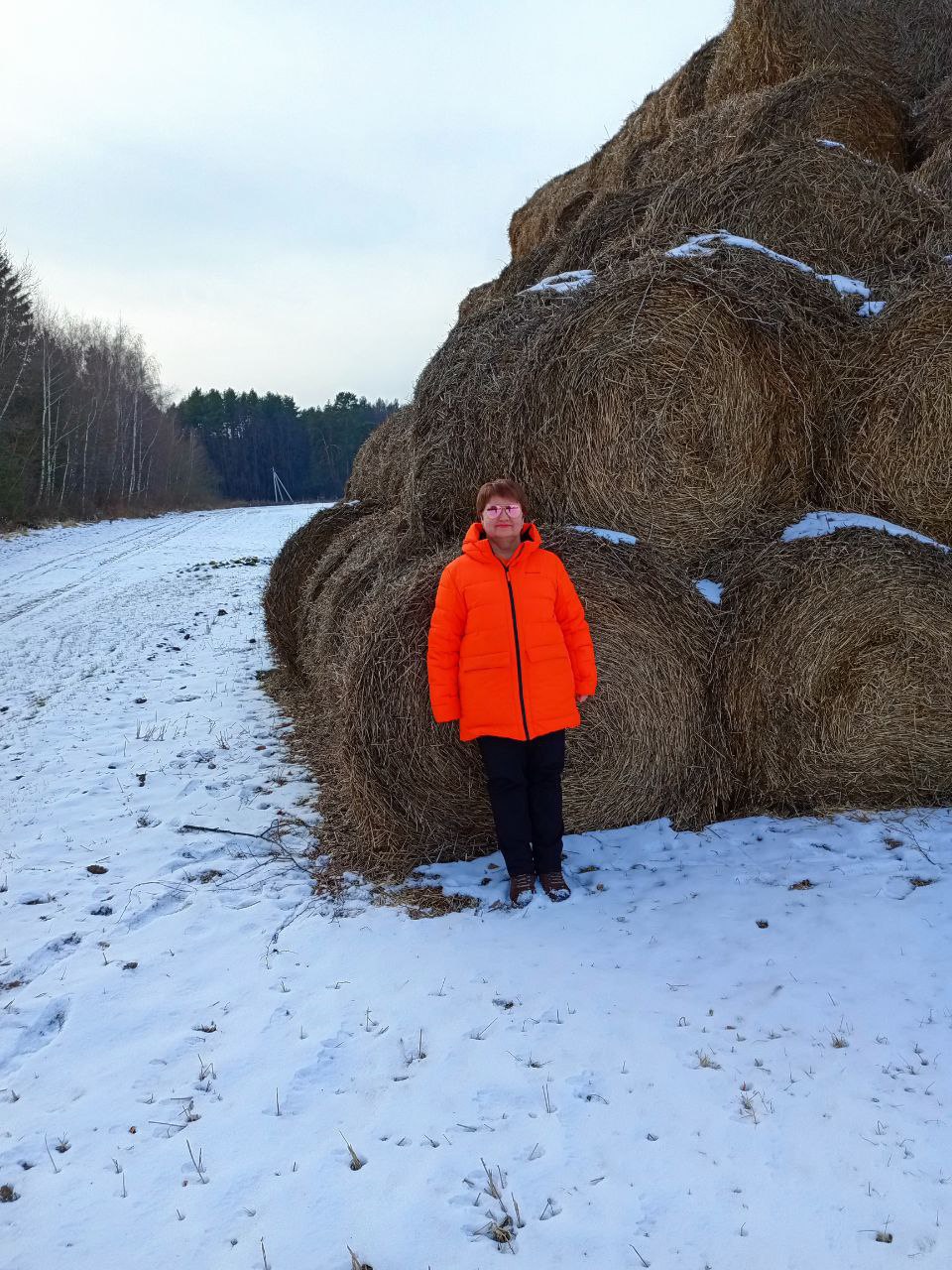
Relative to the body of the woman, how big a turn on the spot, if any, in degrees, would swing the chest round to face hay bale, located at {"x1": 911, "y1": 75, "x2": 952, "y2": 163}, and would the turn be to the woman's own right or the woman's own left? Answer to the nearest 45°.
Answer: approximately 135° to the woman's own left

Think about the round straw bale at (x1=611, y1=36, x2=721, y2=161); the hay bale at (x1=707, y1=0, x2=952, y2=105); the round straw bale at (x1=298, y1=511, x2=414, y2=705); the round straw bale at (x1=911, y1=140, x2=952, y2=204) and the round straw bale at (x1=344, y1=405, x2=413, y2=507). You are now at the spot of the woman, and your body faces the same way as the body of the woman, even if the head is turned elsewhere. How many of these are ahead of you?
0

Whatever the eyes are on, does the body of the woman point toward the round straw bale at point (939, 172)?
no

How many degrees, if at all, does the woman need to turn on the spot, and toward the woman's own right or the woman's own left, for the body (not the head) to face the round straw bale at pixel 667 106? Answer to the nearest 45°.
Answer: approximately 180°

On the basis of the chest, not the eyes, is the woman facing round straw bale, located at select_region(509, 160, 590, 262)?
no

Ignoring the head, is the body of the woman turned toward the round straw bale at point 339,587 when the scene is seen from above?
no

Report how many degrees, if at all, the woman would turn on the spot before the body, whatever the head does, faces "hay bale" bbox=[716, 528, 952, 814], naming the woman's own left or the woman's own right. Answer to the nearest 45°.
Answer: approximately 90° to the woman's own left

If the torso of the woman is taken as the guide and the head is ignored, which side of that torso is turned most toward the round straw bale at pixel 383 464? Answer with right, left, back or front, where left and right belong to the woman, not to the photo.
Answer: back

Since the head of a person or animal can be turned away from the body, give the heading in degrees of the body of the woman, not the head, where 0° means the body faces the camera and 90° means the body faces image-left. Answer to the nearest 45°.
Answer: approximately 0°

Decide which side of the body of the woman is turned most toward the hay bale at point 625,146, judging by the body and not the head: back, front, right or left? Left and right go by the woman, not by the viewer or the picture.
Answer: back

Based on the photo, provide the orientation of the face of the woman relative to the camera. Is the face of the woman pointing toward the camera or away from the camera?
toward the camera

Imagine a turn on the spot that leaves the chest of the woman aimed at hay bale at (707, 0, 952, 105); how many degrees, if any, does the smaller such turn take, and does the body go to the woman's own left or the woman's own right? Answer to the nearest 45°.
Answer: approximately 135° to the woman's own left

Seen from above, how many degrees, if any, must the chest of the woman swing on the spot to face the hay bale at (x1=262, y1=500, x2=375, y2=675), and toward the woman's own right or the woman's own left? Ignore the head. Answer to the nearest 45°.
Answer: approximately 135° to the woman's own right
